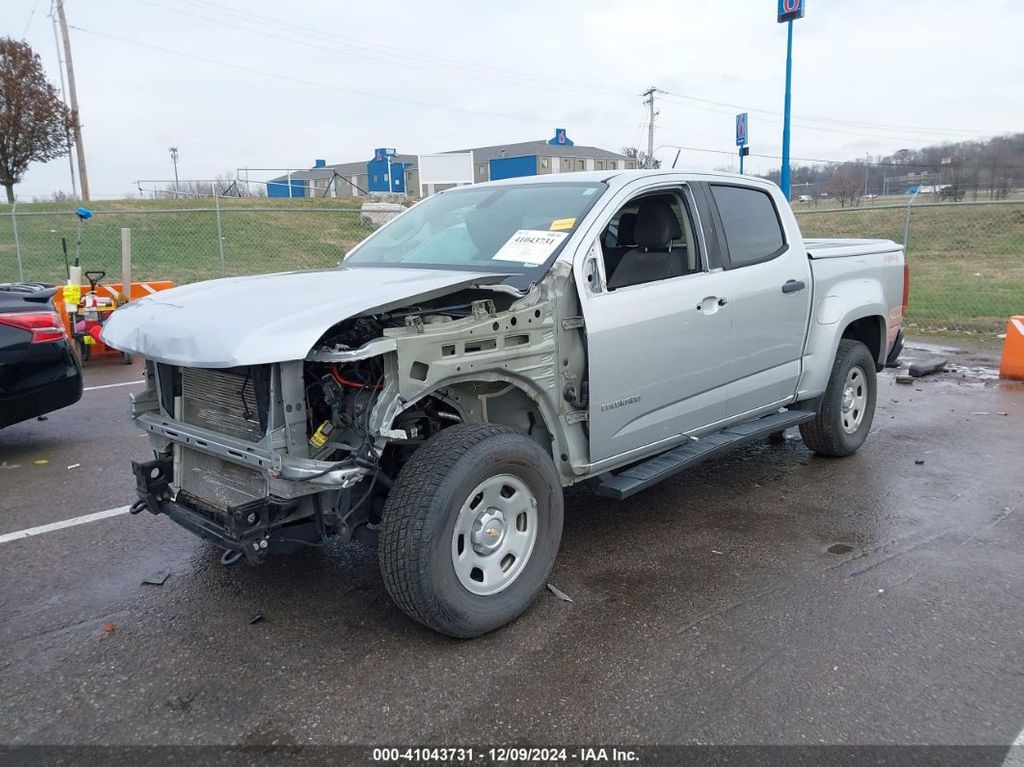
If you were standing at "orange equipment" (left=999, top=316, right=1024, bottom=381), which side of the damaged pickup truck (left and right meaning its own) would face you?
back

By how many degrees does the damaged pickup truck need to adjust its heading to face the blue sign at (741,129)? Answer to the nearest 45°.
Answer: approximately 135° to its right

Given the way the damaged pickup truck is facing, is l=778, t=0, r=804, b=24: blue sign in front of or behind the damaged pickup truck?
behind

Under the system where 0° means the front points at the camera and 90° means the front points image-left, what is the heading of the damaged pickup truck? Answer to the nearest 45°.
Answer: approximately 45°

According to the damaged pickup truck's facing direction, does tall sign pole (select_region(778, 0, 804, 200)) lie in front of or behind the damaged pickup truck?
behind

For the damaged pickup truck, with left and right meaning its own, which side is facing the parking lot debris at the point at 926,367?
back

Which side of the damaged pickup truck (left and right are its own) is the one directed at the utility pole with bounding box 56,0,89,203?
right

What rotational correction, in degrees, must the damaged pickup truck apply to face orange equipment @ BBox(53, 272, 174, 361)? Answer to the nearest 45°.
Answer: approximately 90° to its right

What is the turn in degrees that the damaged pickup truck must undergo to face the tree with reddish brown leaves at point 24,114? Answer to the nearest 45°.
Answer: approximately 90° to its right
